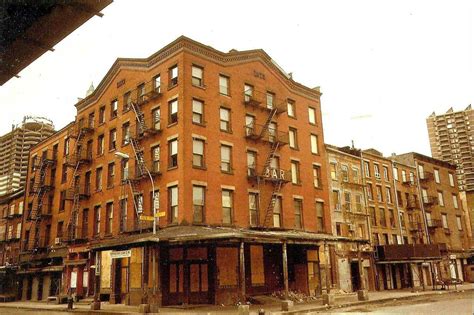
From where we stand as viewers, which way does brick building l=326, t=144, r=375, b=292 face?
facing the viewer and to the right of the viewer

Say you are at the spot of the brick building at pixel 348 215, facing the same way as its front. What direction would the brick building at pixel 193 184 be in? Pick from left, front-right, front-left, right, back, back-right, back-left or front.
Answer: right
